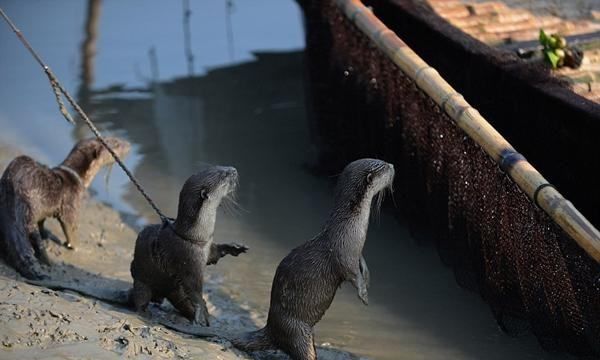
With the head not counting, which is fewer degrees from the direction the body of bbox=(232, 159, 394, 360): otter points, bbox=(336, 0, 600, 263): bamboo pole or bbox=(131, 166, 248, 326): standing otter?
the bamboo pole

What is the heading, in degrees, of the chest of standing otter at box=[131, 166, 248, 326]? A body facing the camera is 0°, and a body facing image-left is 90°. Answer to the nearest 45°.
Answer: approximately 270°

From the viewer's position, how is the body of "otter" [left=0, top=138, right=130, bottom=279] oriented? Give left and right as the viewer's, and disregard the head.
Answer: facing away from the viewer and to the right of the viewer

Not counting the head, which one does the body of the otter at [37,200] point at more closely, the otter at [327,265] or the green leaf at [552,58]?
the green leaf

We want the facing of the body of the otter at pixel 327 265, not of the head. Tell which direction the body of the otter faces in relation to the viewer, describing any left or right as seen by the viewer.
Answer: facing to the right of the viewer

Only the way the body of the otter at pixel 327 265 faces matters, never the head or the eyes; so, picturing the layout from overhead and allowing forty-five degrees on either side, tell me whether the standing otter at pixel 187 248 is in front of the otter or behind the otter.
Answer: behind
